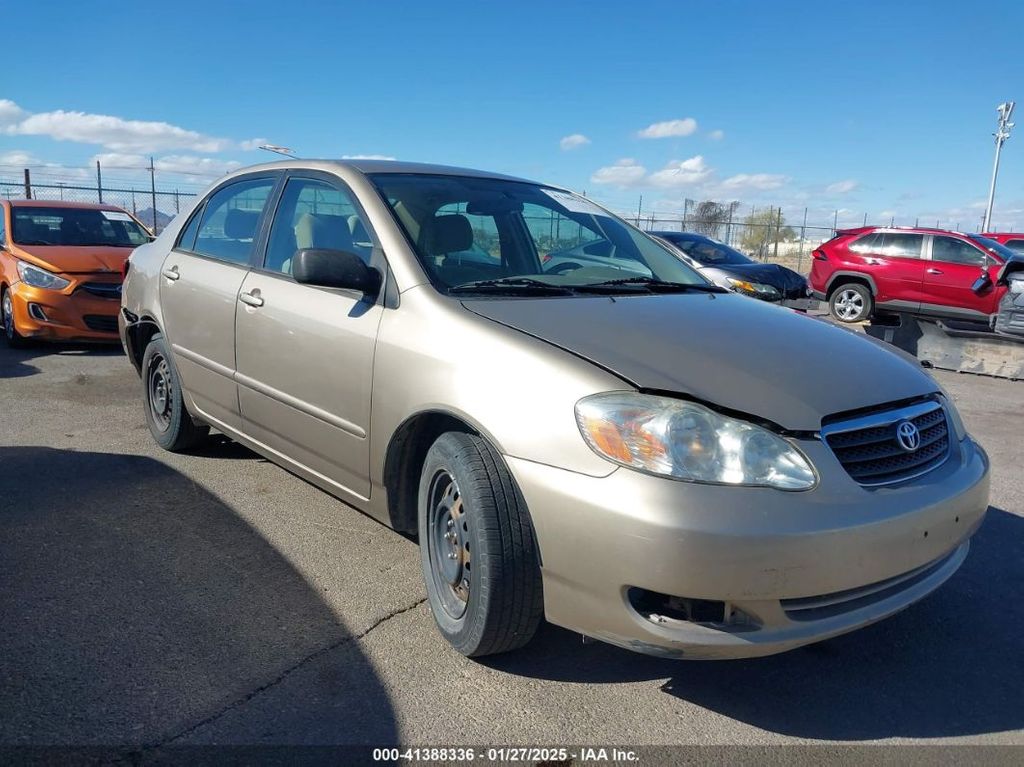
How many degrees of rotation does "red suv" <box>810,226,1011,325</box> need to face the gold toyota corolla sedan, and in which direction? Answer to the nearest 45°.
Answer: approximately 90° to its right

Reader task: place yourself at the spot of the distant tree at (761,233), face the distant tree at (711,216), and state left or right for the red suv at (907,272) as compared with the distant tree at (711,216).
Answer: left

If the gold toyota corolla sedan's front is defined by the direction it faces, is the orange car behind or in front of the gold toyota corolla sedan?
behind

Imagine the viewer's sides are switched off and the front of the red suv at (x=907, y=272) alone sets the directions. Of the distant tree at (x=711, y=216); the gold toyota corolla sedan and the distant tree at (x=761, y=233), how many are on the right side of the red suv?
1

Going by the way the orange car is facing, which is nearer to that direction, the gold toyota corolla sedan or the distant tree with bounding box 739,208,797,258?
the gold toyota corolla sedan

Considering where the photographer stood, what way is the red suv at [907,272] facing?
facing to the right of the viewer

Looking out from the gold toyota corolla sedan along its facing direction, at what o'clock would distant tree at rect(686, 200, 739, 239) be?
The distant tree is roughly at 8 o'clock from the gold toyota corolla sedan.

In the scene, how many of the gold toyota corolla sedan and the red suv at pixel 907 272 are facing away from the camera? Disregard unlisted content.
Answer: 0

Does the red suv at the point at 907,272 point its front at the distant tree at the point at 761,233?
no

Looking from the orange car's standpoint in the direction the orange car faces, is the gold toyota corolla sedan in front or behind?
in front

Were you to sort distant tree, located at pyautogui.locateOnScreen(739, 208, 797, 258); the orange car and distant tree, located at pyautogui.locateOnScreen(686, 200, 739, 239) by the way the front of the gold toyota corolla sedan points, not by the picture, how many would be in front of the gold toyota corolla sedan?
0

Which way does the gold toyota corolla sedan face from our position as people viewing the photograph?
facing the viewer and to the right of the viewer

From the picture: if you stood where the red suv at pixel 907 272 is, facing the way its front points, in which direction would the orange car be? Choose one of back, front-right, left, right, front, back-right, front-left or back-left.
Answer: back-right

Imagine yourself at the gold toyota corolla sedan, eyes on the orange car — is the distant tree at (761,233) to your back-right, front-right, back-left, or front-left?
front-right

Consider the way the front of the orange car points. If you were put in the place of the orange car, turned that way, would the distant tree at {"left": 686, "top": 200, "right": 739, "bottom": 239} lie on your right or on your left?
on your left
